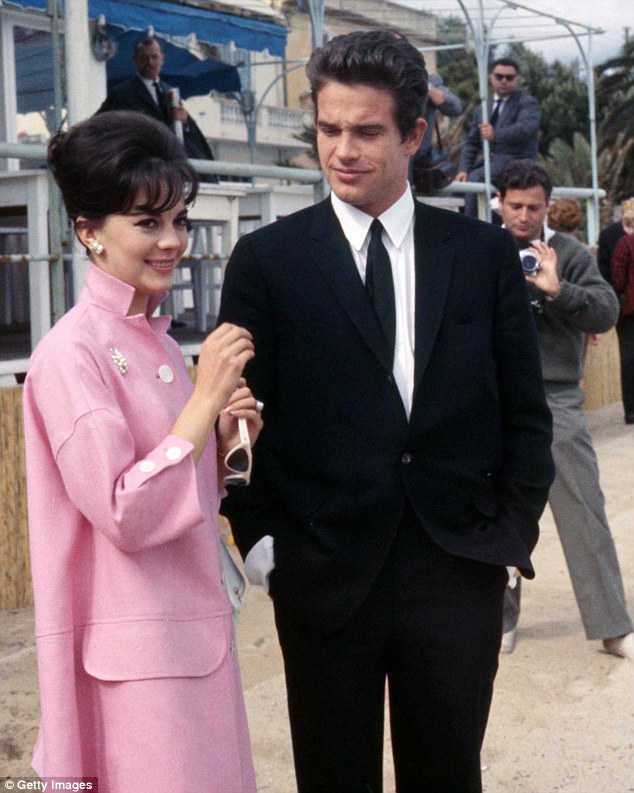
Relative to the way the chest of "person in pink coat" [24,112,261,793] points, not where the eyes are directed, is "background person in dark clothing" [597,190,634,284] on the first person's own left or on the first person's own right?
on the first person's own left

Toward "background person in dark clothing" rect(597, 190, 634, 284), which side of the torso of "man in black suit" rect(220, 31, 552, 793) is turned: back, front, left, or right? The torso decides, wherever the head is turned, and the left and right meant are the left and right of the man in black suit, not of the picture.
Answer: back

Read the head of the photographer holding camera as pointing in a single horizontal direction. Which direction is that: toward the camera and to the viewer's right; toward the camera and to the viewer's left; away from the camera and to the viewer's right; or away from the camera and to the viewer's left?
toward the camera and to the viewer's left

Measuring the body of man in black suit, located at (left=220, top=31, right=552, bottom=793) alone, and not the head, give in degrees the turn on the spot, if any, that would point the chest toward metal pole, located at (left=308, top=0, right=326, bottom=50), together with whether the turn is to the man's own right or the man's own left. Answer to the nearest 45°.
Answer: approximately 180°

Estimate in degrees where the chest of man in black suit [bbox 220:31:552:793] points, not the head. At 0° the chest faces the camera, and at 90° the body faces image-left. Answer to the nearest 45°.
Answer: approximately 0°

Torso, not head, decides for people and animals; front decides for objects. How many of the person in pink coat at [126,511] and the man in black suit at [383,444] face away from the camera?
0

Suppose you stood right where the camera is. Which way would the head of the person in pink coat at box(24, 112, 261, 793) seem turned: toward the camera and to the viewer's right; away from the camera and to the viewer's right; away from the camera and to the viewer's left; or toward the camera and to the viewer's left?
toward the camera and to the viewer's right

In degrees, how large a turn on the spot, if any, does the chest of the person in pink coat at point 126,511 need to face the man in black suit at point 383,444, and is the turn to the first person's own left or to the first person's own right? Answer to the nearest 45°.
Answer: approximately 90° to the first person's own left

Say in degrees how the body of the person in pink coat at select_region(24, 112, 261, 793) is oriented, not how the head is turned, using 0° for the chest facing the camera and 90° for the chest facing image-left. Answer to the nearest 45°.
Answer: approximately 315°

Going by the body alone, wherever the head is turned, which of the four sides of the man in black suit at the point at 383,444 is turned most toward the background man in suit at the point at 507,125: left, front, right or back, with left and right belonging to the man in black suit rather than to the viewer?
back

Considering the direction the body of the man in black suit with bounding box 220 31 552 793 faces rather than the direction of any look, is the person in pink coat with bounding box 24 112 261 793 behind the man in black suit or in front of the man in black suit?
in front

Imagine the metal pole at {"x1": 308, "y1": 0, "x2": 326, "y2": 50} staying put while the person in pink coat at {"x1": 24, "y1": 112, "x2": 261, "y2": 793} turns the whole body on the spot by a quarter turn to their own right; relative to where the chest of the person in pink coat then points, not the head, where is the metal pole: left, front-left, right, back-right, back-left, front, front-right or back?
back-right

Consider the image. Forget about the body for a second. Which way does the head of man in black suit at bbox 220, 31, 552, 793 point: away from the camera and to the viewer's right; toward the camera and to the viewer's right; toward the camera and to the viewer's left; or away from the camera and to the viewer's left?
toward the camera and to the viewer's left

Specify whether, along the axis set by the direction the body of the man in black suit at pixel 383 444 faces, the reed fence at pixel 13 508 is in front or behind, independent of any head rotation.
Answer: behind
